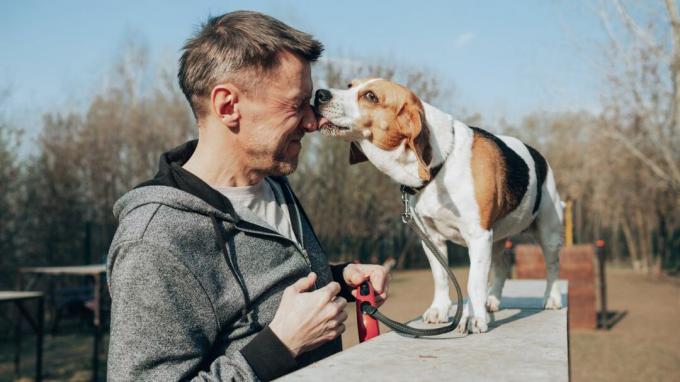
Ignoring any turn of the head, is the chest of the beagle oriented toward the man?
yes

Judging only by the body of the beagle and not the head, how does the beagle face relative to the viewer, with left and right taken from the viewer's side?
facing the viewer and to the left of the viewer

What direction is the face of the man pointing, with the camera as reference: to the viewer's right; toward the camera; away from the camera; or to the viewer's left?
to the viewer's right

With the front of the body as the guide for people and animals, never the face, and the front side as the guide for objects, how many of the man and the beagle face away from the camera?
0

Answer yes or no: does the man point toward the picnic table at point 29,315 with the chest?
no

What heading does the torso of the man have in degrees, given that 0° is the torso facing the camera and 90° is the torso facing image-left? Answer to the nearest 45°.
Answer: approximately 315°
